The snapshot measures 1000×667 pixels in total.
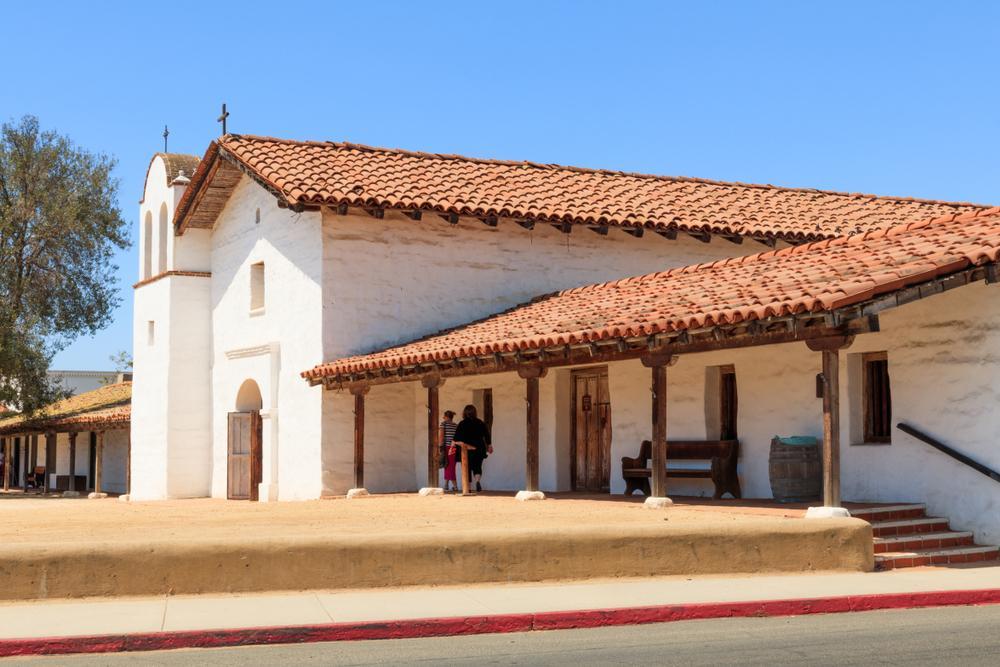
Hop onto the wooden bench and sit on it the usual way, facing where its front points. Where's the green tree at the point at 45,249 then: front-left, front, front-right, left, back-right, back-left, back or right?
right

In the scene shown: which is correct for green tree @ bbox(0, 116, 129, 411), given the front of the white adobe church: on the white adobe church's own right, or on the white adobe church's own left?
on the white adobe church's own right

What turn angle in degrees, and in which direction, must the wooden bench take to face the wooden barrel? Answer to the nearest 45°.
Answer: approximately 90° to its left

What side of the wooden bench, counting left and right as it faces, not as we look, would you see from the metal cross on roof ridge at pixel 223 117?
right

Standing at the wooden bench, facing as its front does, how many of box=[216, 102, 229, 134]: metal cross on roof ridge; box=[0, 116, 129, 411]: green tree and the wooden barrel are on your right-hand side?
2

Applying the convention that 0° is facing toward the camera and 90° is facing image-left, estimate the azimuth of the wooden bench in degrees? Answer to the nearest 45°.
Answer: approximately 45°
